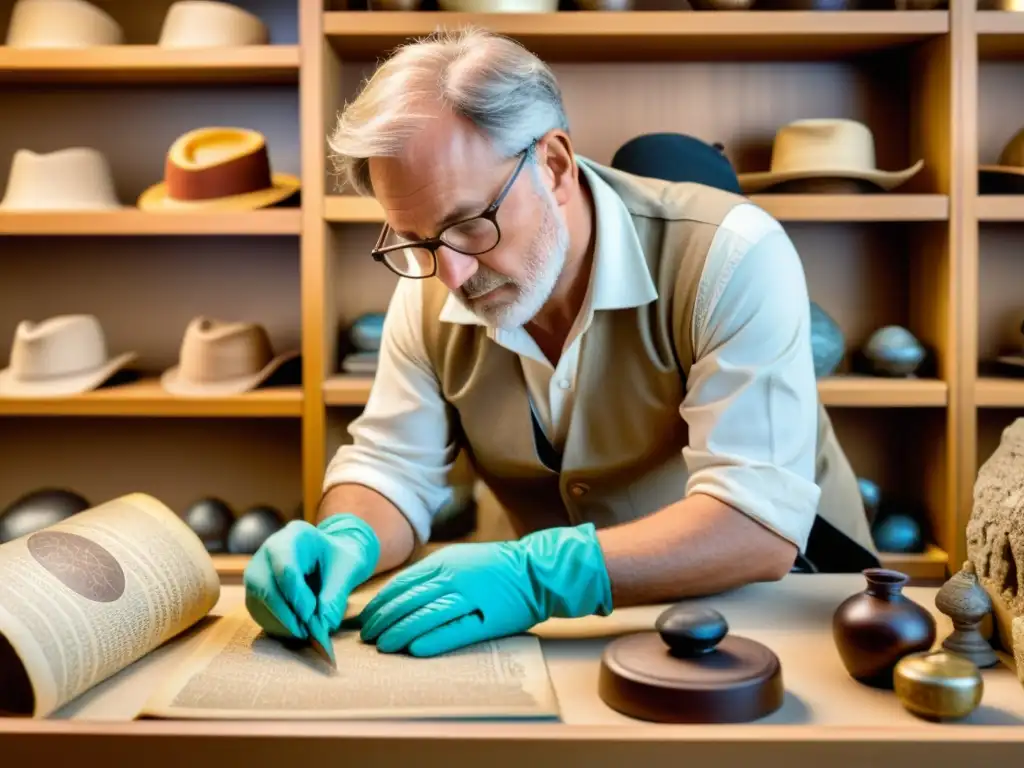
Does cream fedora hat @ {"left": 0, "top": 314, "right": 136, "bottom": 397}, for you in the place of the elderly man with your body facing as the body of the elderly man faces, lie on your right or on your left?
on your right

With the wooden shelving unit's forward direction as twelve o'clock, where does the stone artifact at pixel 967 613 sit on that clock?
The stone artifact is roughly at 12 o'clock from the wooden shelving unit.

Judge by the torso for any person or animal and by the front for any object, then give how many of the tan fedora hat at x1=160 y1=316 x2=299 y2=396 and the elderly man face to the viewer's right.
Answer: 0

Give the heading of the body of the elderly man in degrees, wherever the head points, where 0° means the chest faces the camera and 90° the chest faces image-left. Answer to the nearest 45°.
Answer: approximately 45°

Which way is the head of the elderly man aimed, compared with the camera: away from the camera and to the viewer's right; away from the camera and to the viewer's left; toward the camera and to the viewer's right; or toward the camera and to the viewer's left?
toward the camera and to the viewer's left

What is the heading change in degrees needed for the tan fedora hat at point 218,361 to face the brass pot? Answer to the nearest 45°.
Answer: approximately 90° to its left

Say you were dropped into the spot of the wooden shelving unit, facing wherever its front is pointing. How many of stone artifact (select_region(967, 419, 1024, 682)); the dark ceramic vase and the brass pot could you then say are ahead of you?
3

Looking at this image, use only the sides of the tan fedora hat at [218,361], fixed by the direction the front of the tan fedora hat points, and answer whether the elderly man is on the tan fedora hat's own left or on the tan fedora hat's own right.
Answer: on the tan fedora hat's own left

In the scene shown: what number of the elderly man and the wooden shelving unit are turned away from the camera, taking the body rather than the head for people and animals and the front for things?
0

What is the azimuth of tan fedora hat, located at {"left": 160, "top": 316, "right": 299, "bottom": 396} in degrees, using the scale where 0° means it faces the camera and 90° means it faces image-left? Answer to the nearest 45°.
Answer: approximately 90°

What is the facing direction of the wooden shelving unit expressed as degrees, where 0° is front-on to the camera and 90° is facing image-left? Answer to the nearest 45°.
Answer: approximately 0°
